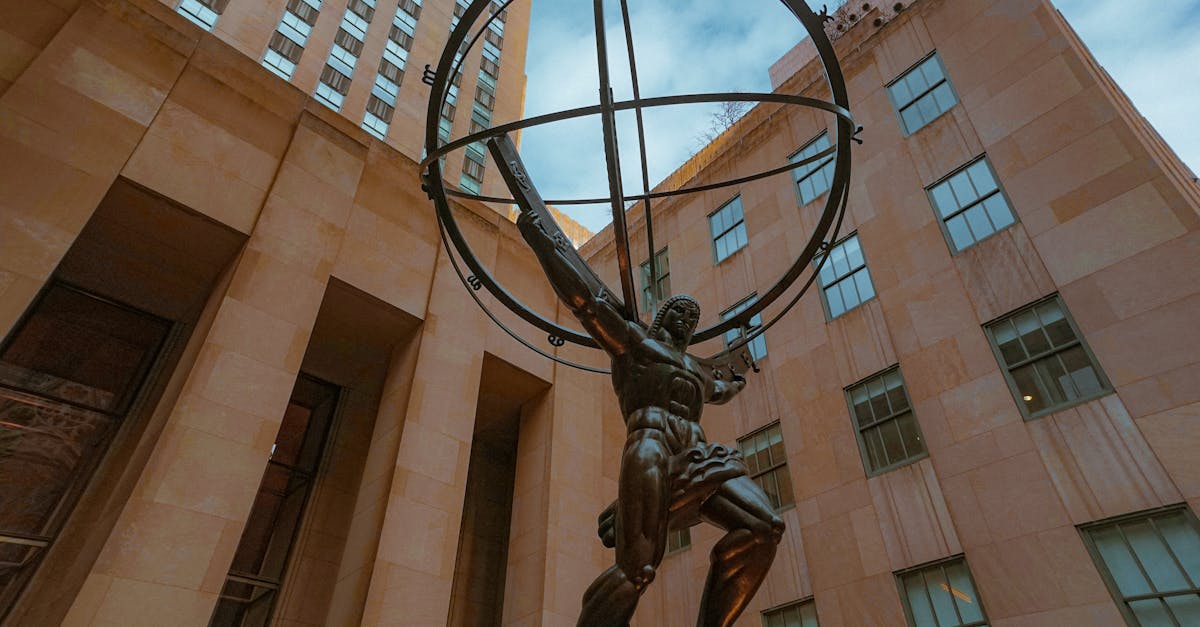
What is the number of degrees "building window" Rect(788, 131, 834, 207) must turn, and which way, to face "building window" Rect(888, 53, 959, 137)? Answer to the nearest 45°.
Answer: approximately 135° to its left

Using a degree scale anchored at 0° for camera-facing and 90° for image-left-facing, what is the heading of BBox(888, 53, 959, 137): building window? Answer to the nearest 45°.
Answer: approximately 45°

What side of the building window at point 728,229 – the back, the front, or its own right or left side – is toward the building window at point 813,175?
left

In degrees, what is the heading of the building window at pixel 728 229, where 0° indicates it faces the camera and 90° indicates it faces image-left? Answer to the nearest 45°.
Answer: approximately 45°

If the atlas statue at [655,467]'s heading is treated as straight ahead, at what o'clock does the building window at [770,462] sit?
The building window is roughly at 8 o'clock from the atlas statue.
